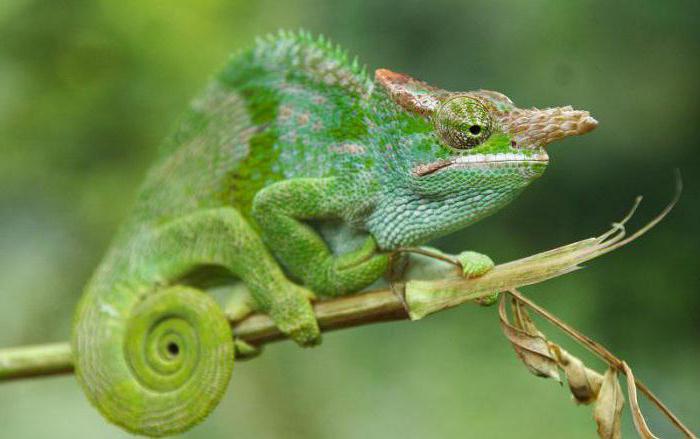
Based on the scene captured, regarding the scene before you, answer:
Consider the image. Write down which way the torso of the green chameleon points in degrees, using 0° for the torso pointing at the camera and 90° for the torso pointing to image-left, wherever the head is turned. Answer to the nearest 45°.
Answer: approximately 270°

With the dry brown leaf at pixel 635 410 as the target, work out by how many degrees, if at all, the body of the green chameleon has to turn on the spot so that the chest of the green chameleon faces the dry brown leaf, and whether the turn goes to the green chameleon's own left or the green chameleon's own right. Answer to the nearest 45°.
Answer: approximately 45° to the green chameleon's own right

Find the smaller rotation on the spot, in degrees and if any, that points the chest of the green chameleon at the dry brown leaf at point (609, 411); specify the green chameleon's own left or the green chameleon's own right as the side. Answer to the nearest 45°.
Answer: approximately 45° to the green chameleon's own right

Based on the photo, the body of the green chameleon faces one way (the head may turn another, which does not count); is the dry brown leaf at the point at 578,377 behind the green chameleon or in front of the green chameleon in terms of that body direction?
in front

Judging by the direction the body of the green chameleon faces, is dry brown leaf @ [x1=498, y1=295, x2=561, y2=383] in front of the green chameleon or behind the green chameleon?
in front
